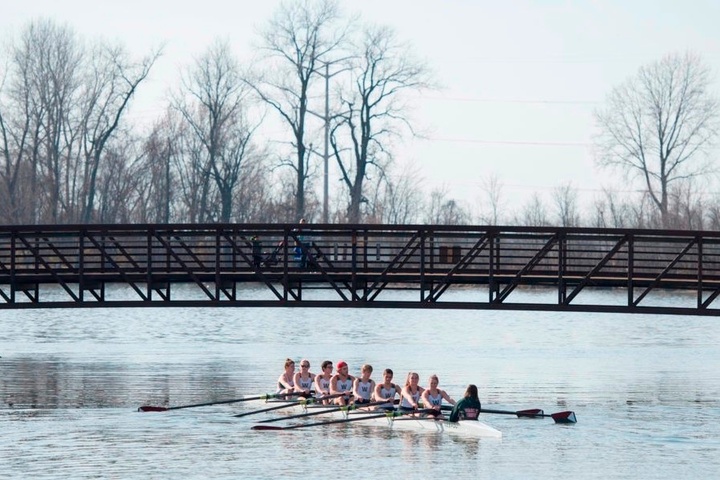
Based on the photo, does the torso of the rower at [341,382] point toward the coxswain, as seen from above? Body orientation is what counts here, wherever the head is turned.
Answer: yes

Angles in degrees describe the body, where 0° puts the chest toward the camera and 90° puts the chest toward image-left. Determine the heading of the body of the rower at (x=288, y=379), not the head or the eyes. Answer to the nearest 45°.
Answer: approximately 315°

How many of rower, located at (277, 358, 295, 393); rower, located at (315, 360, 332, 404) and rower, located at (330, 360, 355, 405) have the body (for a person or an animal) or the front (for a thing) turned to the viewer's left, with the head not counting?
0

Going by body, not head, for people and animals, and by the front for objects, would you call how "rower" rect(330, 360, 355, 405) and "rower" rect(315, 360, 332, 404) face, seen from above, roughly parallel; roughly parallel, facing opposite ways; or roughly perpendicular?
roughly parallel

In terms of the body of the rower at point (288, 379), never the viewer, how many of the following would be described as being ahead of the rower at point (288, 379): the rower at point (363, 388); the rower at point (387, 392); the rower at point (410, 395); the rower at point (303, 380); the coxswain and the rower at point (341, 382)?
6

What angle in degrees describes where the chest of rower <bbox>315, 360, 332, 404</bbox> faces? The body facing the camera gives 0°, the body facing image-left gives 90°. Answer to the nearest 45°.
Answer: approximately 315°

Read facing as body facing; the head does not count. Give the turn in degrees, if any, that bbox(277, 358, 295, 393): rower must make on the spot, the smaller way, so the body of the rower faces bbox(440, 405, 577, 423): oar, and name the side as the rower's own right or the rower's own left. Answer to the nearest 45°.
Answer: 0° — they already face it

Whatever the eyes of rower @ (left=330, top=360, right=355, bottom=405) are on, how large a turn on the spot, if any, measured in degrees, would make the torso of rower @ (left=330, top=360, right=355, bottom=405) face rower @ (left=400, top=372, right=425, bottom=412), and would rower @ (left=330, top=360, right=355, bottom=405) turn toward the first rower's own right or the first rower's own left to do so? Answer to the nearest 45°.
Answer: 0° — they already face them

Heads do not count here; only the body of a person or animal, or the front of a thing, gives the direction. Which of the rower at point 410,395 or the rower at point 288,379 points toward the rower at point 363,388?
the rower at point 288,379

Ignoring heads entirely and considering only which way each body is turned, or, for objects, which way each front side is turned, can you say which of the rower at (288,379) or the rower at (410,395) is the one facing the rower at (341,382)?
the rower at (288,379)

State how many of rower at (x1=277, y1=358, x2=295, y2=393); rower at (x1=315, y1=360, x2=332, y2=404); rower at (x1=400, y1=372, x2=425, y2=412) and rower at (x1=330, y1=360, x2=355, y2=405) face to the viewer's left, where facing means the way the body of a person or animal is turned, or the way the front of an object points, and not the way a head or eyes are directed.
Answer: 0

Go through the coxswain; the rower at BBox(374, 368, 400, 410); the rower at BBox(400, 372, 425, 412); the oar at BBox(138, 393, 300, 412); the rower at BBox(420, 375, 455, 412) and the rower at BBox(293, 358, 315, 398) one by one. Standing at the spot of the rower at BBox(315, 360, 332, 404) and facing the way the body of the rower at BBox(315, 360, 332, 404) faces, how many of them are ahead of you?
4

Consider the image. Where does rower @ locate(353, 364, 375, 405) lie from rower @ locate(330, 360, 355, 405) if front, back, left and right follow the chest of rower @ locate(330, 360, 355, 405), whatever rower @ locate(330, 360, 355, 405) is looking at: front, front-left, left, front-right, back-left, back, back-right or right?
front

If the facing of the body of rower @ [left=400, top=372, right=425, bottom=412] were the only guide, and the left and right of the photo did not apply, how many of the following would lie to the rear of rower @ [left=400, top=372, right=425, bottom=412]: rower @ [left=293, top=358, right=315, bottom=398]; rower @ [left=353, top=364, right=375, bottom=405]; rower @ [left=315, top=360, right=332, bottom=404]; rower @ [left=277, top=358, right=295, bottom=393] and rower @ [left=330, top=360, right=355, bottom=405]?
5

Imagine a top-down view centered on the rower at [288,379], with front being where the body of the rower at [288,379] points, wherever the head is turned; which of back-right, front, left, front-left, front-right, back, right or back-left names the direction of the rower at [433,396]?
front

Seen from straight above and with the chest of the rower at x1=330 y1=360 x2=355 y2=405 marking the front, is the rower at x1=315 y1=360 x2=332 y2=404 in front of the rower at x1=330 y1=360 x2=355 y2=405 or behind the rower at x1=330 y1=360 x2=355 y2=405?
behind
